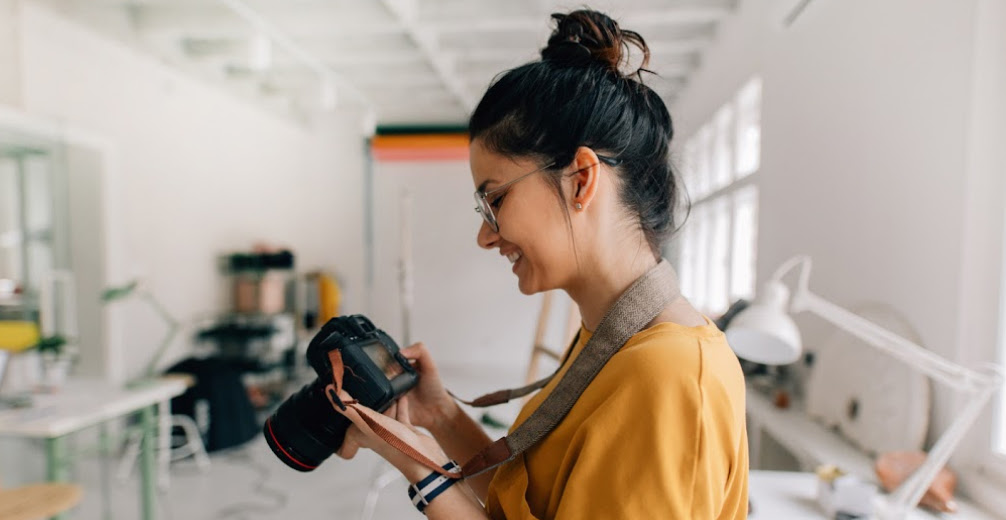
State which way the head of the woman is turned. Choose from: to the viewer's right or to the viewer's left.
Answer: to the viewer's left

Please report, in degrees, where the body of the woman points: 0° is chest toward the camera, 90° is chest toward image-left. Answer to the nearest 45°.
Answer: approximately 90°

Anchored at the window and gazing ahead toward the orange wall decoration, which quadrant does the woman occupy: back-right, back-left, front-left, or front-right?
back-left

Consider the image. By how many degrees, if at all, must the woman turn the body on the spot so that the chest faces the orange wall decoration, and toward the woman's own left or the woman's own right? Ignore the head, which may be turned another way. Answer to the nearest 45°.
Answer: approximately 90° to the woman's own right

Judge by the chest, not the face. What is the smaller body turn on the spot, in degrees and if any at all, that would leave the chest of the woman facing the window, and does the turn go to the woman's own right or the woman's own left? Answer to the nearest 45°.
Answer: approximately 90° to the woman's own right

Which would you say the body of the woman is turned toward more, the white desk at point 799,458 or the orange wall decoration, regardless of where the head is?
the orange wall decoration

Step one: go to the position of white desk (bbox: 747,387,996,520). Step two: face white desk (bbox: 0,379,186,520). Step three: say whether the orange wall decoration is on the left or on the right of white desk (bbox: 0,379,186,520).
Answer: right

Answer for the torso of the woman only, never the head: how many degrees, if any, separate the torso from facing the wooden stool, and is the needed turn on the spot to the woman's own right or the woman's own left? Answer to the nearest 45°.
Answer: approximately 45° to the woman's own right

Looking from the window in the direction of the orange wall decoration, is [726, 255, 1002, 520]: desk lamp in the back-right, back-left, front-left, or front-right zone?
back-left

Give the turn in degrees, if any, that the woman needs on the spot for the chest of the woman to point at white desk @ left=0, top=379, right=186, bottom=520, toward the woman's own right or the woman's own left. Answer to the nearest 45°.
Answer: approximately 45° to the woman's own right

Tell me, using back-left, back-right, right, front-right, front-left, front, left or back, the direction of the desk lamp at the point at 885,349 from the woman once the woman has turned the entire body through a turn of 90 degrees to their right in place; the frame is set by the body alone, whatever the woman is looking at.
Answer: front-right

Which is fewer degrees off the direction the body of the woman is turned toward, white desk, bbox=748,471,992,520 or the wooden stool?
the wooden stool
